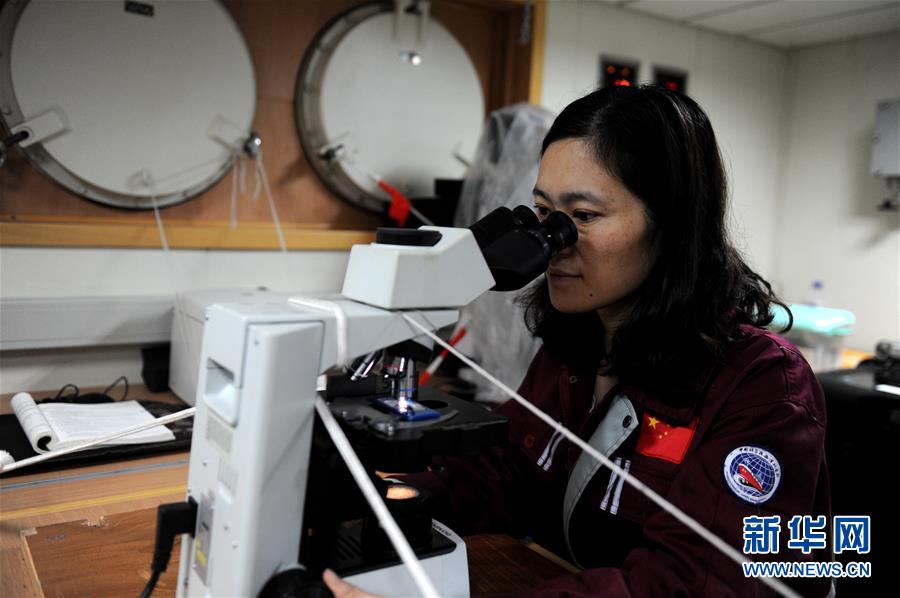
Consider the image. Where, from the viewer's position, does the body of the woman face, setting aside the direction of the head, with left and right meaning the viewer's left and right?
facing the viewer and to the left of the viewer

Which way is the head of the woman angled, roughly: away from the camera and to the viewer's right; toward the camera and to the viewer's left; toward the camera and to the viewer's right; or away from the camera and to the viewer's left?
toward the camera and to the viewer's left

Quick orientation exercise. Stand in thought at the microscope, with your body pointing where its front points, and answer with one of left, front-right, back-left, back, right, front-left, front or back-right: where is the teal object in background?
front

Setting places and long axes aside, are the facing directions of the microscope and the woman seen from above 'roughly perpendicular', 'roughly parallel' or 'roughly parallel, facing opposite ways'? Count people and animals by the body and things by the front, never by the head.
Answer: roughly parallel, facing opposite ways

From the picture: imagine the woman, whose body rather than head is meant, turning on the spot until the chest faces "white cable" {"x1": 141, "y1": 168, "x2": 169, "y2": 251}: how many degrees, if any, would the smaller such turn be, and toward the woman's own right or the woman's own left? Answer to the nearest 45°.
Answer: approximately 90° to the woman's own right

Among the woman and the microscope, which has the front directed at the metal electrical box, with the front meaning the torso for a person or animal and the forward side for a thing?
the microscope

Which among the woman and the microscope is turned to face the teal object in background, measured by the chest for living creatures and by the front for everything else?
the microscope

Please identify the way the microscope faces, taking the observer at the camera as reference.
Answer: facing away from the viewer and to the right of the viewer

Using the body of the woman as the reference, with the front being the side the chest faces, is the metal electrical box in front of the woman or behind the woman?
behind

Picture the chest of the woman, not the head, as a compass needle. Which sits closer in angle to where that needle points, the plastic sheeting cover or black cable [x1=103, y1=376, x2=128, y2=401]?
the black cable
